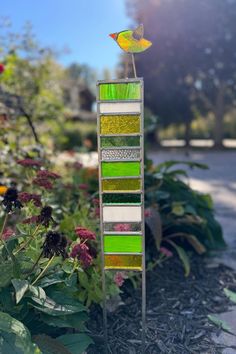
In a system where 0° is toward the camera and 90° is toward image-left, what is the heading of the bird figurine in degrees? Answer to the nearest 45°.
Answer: approximately 90°

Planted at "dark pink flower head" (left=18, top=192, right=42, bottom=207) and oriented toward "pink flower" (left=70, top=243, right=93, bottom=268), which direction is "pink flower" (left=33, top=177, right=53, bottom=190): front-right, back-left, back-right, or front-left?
back-left
